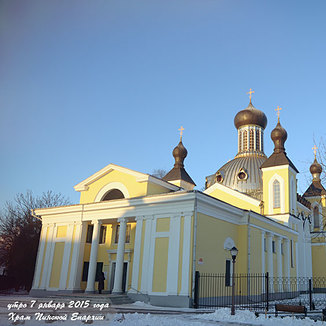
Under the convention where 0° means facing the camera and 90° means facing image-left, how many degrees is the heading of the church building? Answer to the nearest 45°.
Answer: approximately 45°
